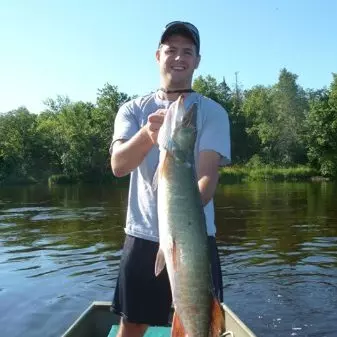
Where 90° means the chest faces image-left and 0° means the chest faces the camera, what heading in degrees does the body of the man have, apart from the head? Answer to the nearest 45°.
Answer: approximately 0°
